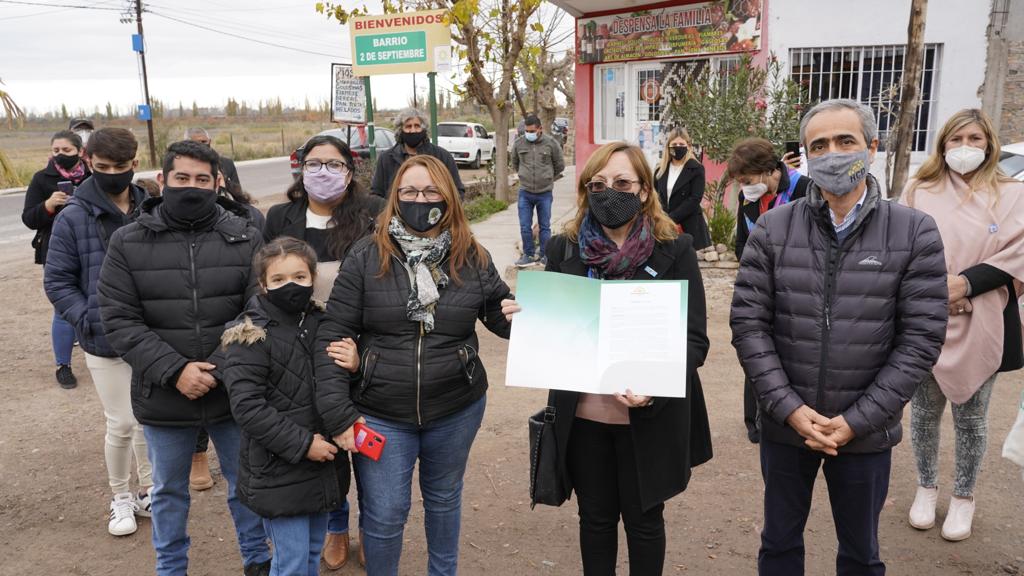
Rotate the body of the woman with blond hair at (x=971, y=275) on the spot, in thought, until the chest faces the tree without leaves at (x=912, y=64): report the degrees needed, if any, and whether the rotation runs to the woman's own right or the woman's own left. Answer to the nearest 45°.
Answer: approximately 180°

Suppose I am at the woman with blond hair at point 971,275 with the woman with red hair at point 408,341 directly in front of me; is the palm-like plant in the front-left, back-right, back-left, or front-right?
front-right

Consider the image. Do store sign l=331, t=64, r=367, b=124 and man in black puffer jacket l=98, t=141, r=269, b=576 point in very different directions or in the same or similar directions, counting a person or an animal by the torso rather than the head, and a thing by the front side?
same or similar directions

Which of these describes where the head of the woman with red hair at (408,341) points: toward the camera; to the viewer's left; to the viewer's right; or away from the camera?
toward the camera

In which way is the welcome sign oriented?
toward the camera

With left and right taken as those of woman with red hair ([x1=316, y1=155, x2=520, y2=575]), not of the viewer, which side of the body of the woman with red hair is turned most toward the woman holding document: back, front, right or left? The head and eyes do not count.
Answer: left

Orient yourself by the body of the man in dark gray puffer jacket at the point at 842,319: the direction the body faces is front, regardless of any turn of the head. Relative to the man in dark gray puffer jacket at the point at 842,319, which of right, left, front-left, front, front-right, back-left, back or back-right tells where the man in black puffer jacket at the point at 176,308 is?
right

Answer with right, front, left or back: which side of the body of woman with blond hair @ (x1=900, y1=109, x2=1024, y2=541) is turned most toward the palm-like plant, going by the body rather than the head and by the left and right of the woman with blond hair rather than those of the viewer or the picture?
right

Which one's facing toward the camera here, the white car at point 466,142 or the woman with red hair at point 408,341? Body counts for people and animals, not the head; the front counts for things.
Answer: the woman with red hair

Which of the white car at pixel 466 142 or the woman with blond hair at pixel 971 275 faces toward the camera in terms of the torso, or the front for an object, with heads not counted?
the woman with blond hair

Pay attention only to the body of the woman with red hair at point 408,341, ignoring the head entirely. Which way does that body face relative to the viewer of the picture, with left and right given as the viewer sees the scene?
facing the viewer

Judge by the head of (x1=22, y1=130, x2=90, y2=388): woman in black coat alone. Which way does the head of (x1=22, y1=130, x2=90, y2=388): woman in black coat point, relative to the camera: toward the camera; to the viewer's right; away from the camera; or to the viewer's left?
toward the camera

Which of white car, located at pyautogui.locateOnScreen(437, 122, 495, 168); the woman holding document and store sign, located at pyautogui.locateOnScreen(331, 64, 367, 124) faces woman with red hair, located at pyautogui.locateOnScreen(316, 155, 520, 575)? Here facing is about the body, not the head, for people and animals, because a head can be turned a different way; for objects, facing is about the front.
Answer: the store sign

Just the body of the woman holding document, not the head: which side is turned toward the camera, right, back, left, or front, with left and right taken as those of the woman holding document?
front

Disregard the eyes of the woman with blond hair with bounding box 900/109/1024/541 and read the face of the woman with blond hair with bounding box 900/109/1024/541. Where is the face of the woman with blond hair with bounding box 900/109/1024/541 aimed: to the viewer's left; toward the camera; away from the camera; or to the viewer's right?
toward the camera

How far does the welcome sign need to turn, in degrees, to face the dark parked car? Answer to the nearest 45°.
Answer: approximately 180°

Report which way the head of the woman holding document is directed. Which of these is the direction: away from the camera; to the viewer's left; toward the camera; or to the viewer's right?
toward the camera

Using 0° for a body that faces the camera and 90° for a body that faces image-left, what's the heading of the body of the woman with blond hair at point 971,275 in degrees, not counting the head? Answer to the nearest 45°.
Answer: approximately 0°
